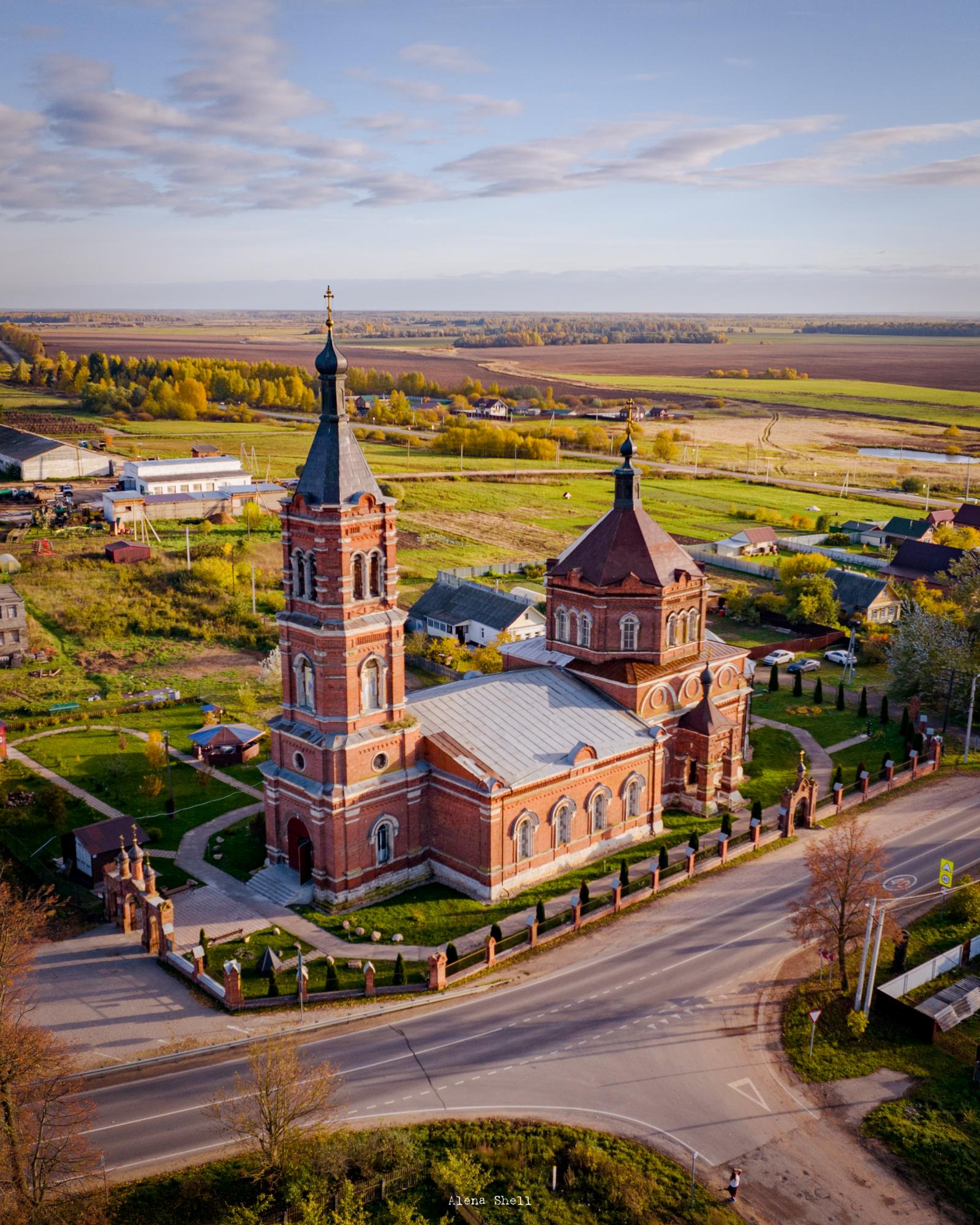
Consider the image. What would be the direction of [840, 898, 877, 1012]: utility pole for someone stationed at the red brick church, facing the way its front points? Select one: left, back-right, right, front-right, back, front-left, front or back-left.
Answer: left

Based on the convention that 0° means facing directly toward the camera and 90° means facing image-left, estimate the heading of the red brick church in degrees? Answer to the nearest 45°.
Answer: approximately 45°

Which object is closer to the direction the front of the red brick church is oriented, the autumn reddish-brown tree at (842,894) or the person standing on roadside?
the person standing on roadside

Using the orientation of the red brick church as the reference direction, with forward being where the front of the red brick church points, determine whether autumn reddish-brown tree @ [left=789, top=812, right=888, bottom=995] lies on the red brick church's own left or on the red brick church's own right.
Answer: on the red brick church's own left

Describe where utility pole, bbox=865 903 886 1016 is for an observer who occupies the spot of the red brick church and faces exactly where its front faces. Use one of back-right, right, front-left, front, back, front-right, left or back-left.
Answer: left

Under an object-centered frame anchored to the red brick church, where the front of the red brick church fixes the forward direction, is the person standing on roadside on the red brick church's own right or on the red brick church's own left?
on the red brick church's own left

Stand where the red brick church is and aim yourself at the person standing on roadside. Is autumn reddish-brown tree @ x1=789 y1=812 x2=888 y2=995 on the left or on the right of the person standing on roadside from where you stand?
left

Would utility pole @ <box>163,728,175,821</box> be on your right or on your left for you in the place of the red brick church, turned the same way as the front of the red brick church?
on your right

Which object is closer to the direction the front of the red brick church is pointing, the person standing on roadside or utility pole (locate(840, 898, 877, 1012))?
the person standing on roadside

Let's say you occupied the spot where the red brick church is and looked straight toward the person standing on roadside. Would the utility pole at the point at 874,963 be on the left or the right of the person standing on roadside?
left
